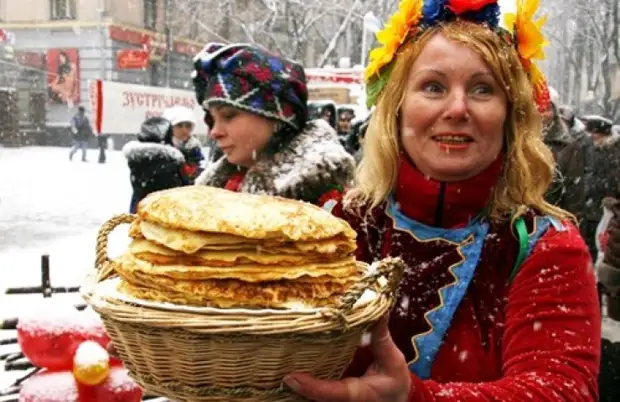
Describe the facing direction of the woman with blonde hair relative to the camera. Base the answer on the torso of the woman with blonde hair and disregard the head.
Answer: toward the camera

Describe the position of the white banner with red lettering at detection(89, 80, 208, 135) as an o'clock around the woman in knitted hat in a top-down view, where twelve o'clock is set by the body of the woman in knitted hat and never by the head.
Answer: The white banner with red lettering is roughly at 4 o'clock from the woman in knitted hat.

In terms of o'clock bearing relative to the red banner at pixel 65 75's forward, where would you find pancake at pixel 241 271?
The pancake is roughly at 12 o'clock from the red banner.

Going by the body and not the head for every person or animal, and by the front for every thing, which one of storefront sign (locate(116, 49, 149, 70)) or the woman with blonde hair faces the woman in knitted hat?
the storefront sign

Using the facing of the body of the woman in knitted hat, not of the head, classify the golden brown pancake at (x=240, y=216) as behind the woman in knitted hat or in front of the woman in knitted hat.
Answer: in front

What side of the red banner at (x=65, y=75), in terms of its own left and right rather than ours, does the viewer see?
front

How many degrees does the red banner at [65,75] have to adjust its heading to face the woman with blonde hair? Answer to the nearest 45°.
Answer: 0° — it already faces them

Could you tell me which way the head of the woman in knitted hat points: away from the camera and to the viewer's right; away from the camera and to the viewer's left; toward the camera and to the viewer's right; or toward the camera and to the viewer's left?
toward the camera and to the viewer's left

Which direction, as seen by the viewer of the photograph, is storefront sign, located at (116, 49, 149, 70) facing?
facing the viewer

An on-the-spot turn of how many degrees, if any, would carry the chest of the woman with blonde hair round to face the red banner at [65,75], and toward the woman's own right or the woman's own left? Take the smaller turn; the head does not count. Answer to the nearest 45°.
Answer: approximately 135° to the woman's own right

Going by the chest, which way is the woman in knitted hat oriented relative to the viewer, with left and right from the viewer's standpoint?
facing the viewer and to the left of the viewer

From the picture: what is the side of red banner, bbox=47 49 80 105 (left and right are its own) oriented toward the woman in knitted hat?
front

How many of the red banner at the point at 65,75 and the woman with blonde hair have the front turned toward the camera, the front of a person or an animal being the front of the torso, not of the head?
2
